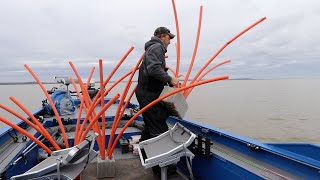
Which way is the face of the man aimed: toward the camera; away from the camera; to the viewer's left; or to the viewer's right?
to the viewer's right

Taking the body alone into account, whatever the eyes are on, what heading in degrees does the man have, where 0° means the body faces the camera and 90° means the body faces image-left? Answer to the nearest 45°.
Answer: approximately 270°
